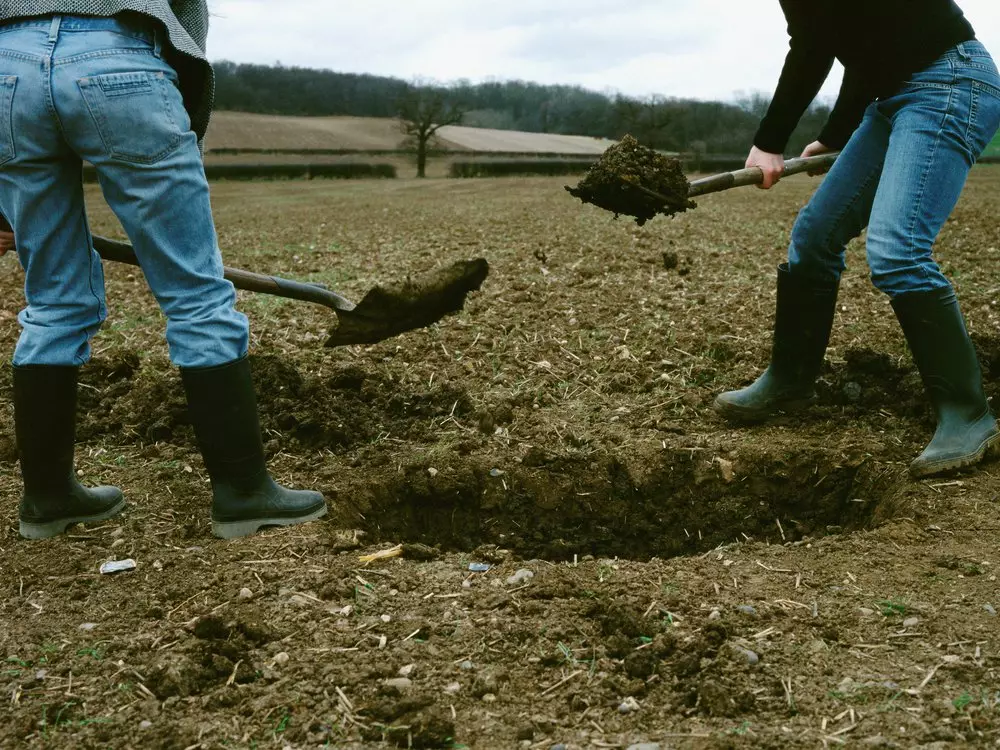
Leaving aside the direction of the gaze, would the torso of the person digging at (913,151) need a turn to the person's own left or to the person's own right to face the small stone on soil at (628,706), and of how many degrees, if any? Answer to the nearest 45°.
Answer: approximately 45° to the person's own left

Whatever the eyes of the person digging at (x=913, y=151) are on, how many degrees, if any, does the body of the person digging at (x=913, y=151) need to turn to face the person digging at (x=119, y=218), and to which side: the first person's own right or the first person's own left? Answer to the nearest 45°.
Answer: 0° — they already face them

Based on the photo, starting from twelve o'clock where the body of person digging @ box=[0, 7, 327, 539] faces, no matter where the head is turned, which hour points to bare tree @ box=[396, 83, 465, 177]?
The bare tree is roughly at 11 o'clock from the person digging.

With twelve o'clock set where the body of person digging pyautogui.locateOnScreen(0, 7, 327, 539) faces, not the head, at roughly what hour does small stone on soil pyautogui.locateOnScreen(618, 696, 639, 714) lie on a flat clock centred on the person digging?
The small stone on soil is roughly at 3 o'clock from the person digging.

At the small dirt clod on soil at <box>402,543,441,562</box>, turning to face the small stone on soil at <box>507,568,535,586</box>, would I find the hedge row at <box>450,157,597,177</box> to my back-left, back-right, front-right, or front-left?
back-left

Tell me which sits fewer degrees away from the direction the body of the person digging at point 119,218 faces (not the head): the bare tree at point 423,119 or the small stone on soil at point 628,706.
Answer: the bare tree

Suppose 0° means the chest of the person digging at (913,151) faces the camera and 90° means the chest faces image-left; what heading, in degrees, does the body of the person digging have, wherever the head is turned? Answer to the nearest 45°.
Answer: approximately 45°

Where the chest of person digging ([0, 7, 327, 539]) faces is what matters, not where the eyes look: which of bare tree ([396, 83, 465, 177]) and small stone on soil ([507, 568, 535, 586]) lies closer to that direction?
the bare tree

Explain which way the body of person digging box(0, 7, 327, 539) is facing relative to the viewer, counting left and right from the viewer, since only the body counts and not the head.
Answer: facing away from the viewer and to the right of the viewer
